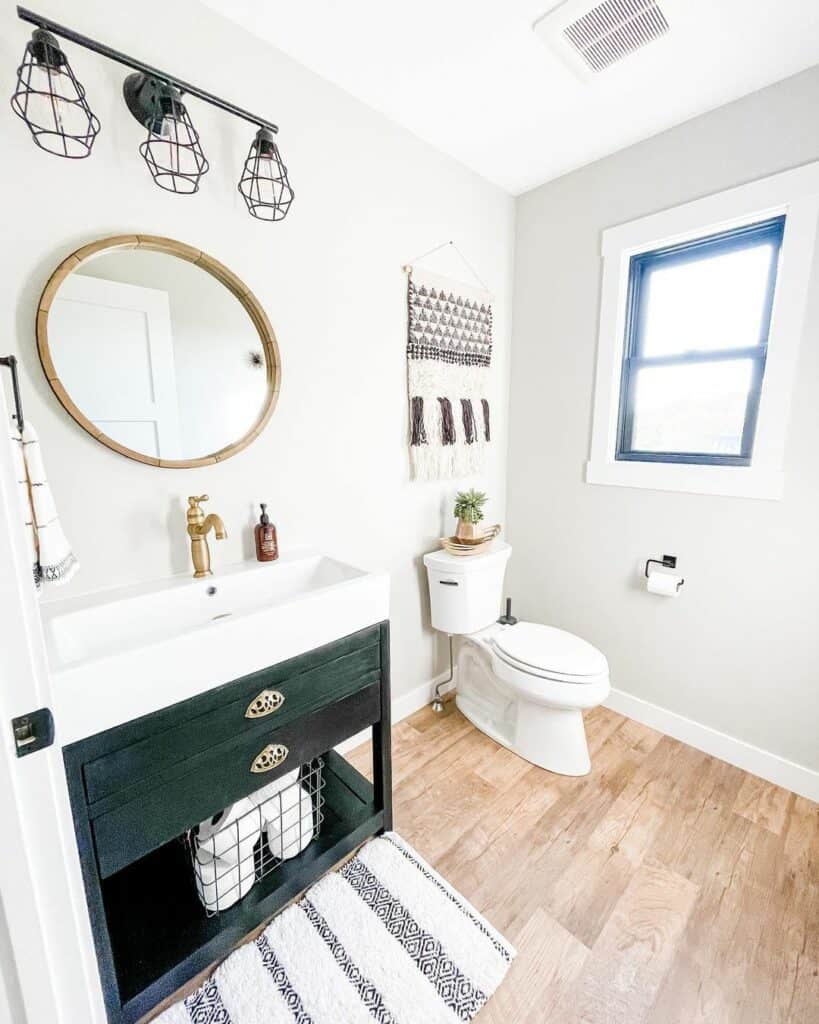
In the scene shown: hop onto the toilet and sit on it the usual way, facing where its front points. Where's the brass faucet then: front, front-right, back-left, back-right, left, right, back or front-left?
right

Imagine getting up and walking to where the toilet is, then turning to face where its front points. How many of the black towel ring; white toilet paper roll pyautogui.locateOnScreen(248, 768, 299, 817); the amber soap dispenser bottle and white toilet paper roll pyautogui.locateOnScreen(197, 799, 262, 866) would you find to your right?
4

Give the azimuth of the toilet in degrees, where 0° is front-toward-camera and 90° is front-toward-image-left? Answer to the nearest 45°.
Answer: approximately 315°

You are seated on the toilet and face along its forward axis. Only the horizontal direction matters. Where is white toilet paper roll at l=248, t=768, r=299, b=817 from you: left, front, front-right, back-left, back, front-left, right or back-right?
right

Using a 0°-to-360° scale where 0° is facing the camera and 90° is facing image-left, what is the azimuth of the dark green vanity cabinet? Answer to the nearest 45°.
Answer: approximately 315°

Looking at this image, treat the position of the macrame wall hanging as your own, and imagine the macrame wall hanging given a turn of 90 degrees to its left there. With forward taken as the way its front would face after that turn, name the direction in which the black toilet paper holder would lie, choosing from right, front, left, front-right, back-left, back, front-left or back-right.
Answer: front-right

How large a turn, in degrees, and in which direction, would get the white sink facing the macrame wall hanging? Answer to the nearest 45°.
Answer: approximately 90° to its left

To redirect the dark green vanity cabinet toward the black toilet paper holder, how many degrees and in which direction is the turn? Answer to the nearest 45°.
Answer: approximately 45° to its left

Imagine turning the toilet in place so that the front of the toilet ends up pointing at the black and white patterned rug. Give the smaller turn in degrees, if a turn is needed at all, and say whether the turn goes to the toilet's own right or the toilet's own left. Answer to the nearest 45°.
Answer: approximately 45° to the toilet's own right

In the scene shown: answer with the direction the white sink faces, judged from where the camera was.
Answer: facing the viewer and to the right of the viewer
